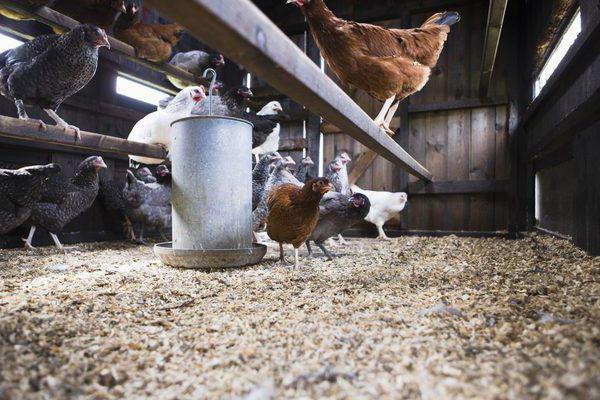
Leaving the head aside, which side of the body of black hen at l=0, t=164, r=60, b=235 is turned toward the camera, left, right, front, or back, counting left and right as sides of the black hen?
left

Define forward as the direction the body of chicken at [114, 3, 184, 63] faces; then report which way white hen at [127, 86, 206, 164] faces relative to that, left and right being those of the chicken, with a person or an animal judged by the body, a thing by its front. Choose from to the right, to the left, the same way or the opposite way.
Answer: the opposite way

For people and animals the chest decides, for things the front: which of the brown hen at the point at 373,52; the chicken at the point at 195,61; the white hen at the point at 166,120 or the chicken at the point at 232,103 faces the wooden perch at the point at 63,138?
the brown hen

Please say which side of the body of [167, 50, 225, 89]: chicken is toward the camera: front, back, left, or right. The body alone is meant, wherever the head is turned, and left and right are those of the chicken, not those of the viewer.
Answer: right

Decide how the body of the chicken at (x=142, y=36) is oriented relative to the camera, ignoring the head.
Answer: to the viewer's left

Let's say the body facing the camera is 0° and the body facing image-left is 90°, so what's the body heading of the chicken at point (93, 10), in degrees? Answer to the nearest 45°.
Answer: approximately 270°

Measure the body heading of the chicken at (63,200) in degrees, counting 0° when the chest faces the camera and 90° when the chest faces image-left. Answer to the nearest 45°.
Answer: approximately 270°
